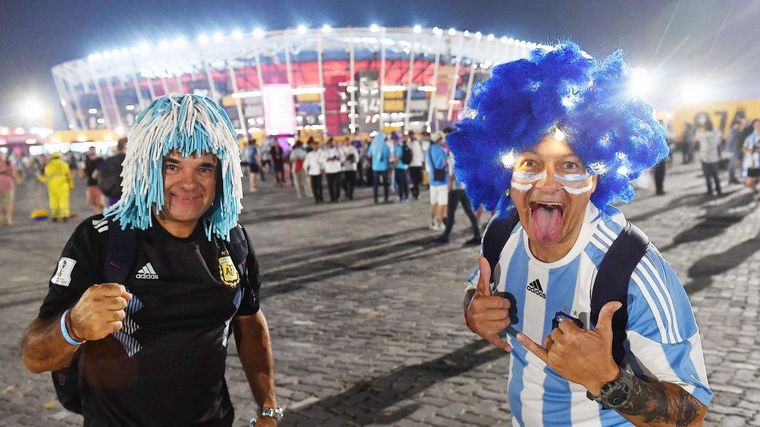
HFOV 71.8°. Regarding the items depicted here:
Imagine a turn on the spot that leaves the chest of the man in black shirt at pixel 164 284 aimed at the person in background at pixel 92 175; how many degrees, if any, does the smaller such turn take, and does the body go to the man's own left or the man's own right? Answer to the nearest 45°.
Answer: approximately 135° to the man's own left

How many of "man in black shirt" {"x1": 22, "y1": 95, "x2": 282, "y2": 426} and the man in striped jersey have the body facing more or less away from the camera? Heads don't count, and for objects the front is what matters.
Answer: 0

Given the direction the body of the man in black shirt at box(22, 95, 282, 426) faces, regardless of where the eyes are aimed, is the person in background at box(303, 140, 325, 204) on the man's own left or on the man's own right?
on the man's own left

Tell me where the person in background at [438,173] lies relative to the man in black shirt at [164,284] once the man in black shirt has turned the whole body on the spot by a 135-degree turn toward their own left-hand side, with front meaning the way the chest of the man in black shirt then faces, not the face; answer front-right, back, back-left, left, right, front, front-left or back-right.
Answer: front-right

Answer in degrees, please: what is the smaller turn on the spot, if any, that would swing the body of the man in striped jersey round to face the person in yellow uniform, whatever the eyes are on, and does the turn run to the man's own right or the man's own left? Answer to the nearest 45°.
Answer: approximately 90° to the man's own right

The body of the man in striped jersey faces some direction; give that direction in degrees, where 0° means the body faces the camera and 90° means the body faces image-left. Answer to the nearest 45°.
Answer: approximately 45°

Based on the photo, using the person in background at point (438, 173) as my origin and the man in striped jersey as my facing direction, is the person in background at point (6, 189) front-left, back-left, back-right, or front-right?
back-right
